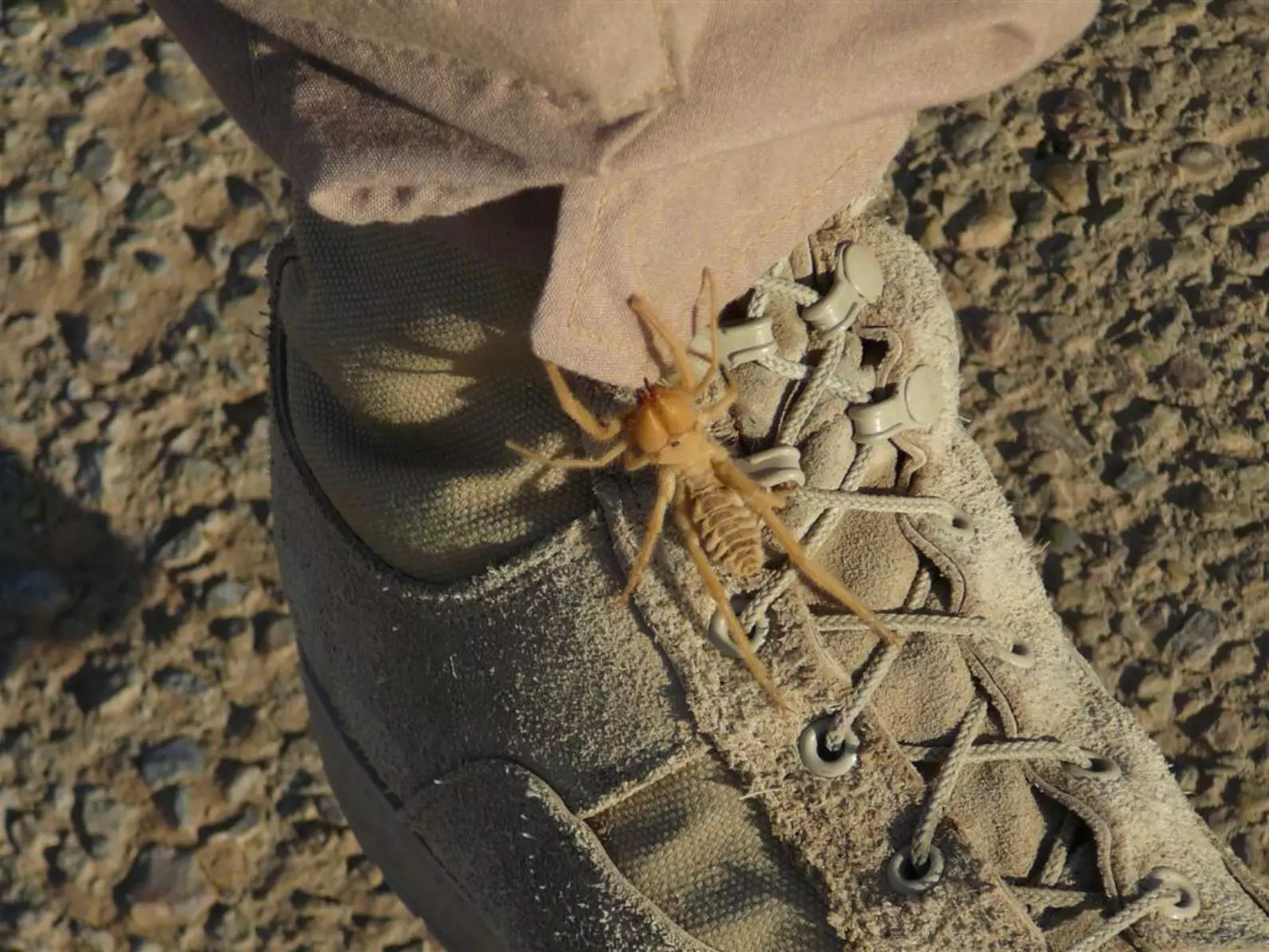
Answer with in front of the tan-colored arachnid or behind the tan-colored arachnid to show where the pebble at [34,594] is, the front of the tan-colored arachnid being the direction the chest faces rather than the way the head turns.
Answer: in front

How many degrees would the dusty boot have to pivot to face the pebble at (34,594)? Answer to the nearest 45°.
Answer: approximately 180°

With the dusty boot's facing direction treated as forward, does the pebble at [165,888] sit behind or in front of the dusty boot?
behind

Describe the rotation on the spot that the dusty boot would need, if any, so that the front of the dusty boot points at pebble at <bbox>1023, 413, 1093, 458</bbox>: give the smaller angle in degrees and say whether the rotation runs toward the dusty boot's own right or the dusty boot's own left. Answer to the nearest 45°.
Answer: approximately 90° to the dusty boot's own left

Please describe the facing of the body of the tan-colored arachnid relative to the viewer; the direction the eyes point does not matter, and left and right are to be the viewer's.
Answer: facing away from the viewer and to the left of the viewer

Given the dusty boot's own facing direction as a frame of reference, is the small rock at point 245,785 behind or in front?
behind

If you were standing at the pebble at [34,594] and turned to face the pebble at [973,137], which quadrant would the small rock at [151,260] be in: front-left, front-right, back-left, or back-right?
front-left

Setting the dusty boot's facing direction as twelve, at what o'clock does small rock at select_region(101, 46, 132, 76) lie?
The small rock is roughly at 7 o'clock from the dusty boot.
